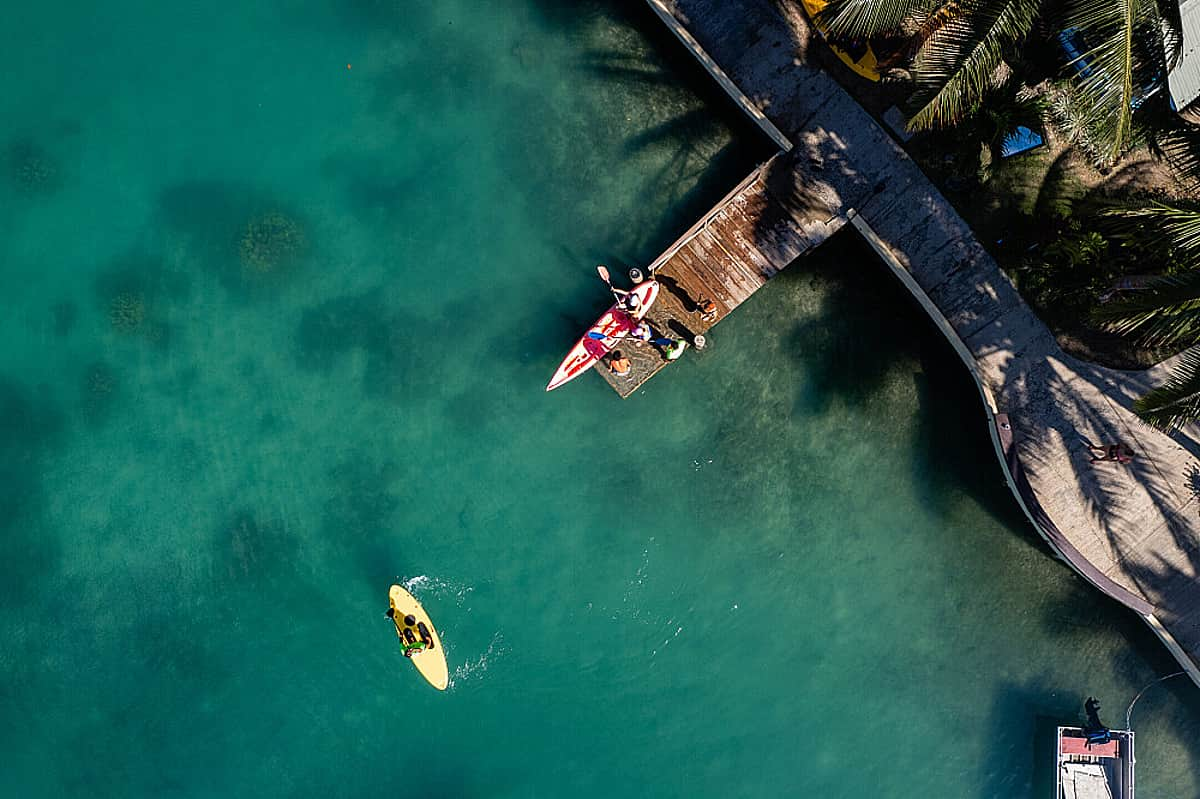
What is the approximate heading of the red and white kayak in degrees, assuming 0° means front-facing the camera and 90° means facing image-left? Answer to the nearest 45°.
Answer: approximately 45°

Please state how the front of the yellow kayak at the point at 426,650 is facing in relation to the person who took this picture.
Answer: facing away from the viewer and to the left of the viewer

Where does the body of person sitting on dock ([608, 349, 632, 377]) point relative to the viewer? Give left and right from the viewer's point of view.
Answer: facing away from the viewer and to the left of the viewer

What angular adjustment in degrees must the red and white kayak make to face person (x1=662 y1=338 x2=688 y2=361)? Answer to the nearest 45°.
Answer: approximately 135° to its left
